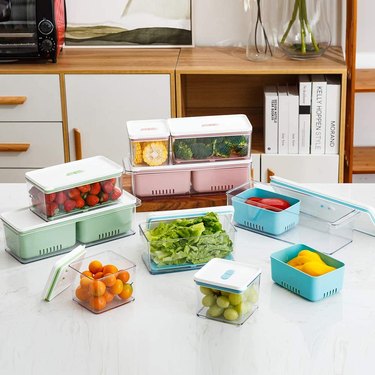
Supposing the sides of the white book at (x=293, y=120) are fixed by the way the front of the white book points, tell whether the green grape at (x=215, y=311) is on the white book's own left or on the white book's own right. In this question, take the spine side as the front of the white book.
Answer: on the white book's own right

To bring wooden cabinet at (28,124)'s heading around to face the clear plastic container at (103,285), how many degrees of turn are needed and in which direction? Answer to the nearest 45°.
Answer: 0° — it already faces it

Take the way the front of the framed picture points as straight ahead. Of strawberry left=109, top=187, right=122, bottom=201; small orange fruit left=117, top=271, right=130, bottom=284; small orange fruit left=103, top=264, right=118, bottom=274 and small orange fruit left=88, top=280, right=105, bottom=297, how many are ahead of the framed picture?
4

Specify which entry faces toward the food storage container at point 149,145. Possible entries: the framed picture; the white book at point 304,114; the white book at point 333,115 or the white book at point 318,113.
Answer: the framed picture

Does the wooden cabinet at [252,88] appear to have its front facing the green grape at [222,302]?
yes

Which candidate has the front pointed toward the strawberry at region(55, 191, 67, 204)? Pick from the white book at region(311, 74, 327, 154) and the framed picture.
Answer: the framed picture

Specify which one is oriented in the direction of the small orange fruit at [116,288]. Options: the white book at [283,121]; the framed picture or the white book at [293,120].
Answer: the framed picture
